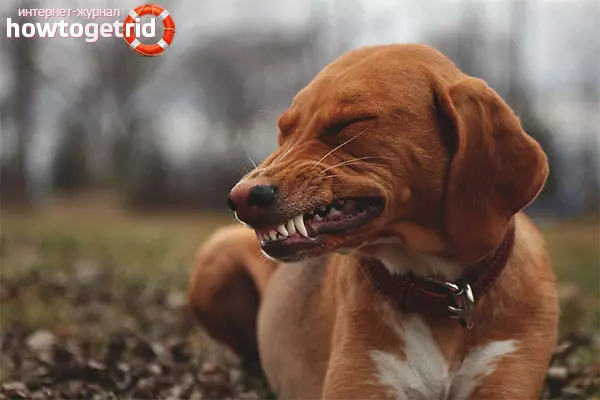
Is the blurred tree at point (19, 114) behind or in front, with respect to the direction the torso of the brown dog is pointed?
behind

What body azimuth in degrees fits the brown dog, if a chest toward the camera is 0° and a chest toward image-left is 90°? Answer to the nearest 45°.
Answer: approximately 315°

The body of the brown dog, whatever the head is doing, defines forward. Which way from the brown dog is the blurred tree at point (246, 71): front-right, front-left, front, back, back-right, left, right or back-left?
back-left

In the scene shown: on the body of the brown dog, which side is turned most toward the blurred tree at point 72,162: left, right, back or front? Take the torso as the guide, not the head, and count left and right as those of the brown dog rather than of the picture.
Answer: back

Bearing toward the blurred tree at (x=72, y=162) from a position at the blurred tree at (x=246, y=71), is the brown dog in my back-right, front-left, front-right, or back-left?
back-left
